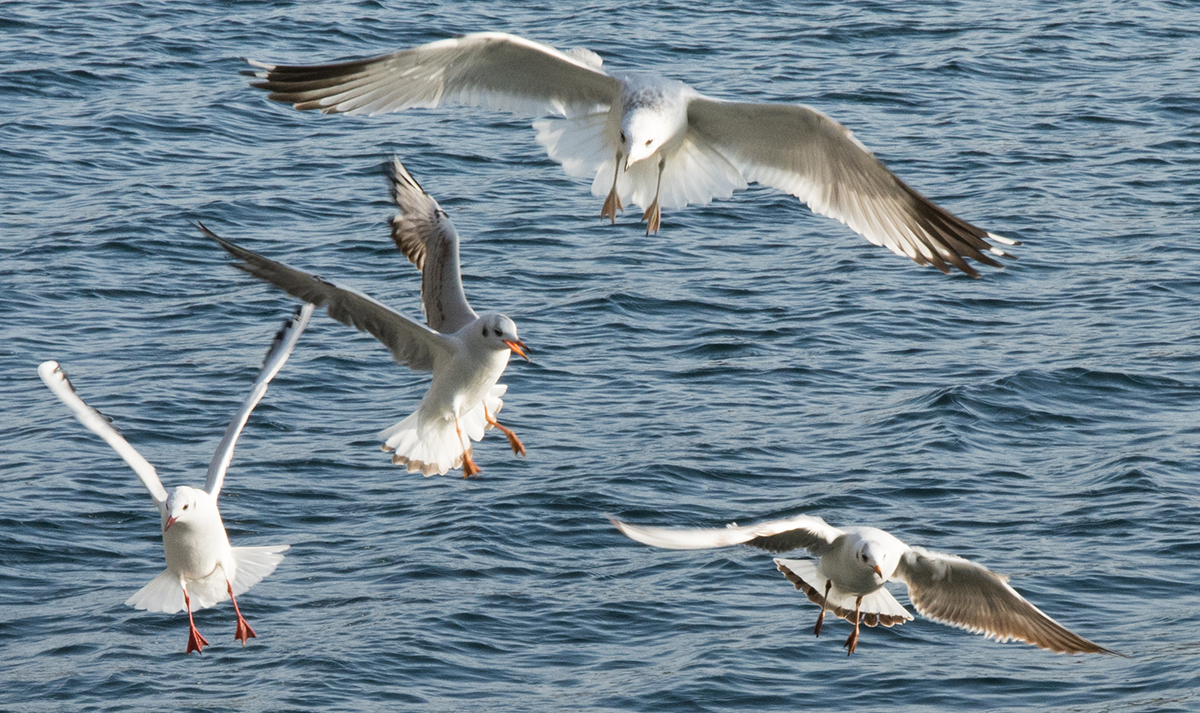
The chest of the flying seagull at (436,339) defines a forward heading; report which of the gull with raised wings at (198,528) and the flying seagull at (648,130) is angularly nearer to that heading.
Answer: the flying seagull

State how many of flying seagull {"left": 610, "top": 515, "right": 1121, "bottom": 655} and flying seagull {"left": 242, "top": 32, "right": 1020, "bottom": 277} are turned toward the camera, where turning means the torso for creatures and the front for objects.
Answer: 2

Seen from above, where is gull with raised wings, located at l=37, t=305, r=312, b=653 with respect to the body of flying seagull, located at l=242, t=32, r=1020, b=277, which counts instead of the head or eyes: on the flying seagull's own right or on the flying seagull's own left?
on the flying seagull's own right

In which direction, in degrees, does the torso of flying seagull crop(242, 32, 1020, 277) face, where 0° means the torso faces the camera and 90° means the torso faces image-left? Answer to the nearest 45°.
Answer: approximately 0°

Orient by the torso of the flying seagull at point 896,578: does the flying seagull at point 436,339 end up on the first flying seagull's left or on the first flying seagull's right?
on the first flying seagull's right

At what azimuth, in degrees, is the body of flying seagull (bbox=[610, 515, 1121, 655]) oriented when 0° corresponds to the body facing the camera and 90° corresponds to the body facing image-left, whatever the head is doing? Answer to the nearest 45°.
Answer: approximately 0°

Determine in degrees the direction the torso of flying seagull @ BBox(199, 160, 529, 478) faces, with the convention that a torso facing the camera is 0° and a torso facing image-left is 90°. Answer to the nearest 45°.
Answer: approximately 315°

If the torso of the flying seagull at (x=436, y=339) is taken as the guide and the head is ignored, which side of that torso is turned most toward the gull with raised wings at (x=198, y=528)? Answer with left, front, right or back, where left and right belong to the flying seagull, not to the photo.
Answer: right

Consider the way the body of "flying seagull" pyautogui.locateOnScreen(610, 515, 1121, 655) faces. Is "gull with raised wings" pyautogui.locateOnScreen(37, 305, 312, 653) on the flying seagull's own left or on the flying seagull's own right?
on the flying seagull's own right
